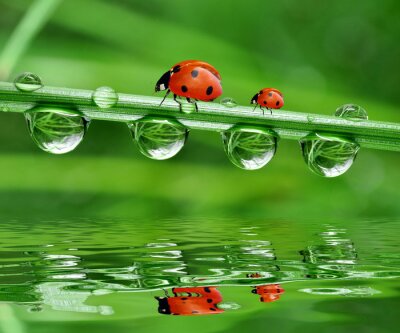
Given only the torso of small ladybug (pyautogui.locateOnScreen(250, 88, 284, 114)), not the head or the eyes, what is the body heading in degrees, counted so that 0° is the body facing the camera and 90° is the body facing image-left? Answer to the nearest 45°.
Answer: approximately 90°

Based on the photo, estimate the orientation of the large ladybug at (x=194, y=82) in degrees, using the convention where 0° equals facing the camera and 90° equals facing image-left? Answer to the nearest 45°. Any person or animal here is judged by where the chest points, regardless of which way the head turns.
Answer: approximately 90°

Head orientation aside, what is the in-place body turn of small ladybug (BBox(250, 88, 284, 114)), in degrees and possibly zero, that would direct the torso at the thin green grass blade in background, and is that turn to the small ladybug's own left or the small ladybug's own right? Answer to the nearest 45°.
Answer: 0° — it already faces it

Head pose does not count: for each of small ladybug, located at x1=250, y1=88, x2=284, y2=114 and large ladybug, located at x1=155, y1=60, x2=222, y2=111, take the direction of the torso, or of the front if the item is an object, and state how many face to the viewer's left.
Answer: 2
